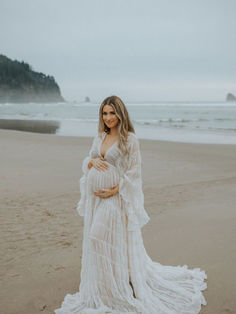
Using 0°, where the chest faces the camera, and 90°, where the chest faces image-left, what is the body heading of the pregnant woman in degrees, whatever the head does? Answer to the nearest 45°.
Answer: approximately 45°
